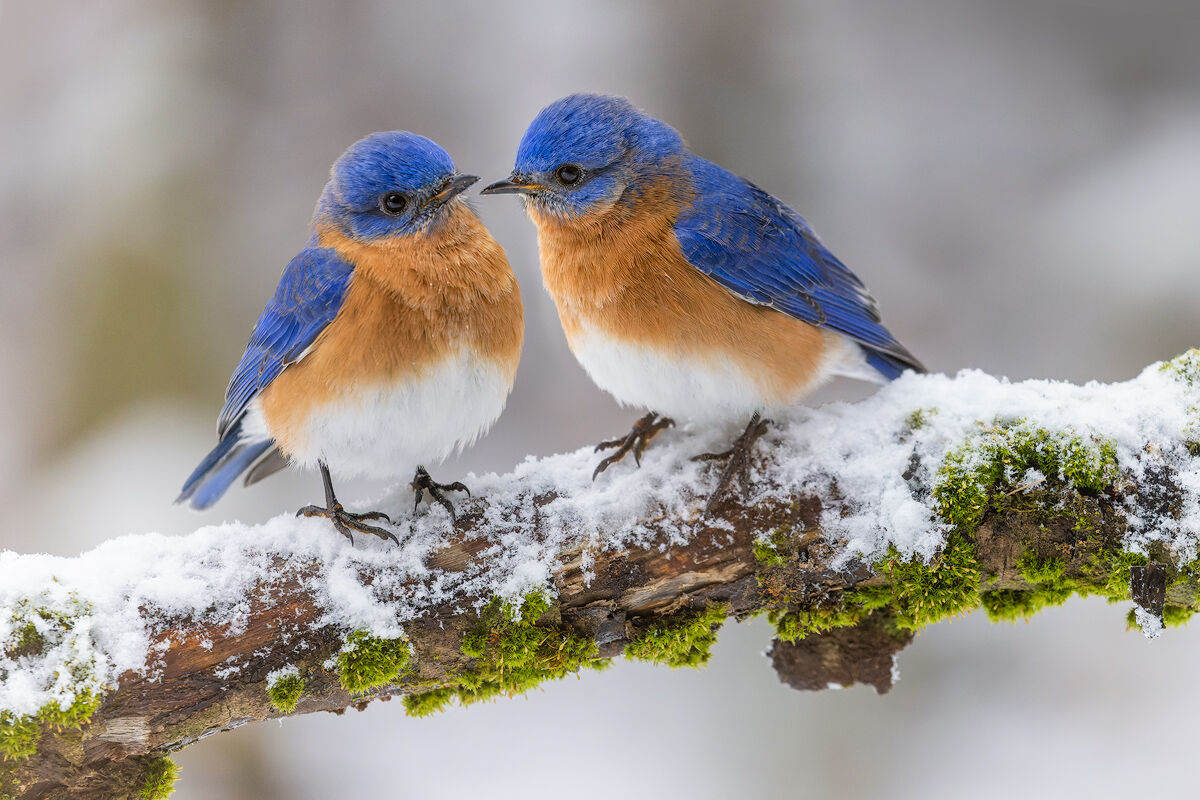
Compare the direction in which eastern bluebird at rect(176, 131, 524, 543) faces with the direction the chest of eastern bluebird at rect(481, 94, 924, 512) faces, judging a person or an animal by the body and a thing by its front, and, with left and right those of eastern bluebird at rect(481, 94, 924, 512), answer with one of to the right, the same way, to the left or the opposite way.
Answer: to the left

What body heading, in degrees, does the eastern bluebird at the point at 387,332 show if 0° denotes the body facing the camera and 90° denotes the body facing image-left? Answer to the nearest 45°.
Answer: approximately 315°

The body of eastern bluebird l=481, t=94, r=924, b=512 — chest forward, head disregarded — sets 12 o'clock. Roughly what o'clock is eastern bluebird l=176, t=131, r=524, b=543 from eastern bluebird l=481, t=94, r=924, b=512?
eastern bluebird l=176, t=131, r=524, b=543 is roughly at 1 o'clock from eastern bluebird l=481, t=94, r=924, b=512.

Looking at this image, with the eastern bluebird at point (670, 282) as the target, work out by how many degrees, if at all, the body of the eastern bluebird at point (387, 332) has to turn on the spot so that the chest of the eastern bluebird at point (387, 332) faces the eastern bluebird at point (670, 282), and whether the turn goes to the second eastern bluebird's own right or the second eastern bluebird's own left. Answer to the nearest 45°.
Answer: approximately 45° to the second eastern bluebird's own left

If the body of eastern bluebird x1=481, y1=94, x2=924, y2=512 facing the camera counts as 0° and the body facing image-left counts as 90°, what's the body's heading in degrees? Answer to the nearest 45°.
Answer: approximately 45°
